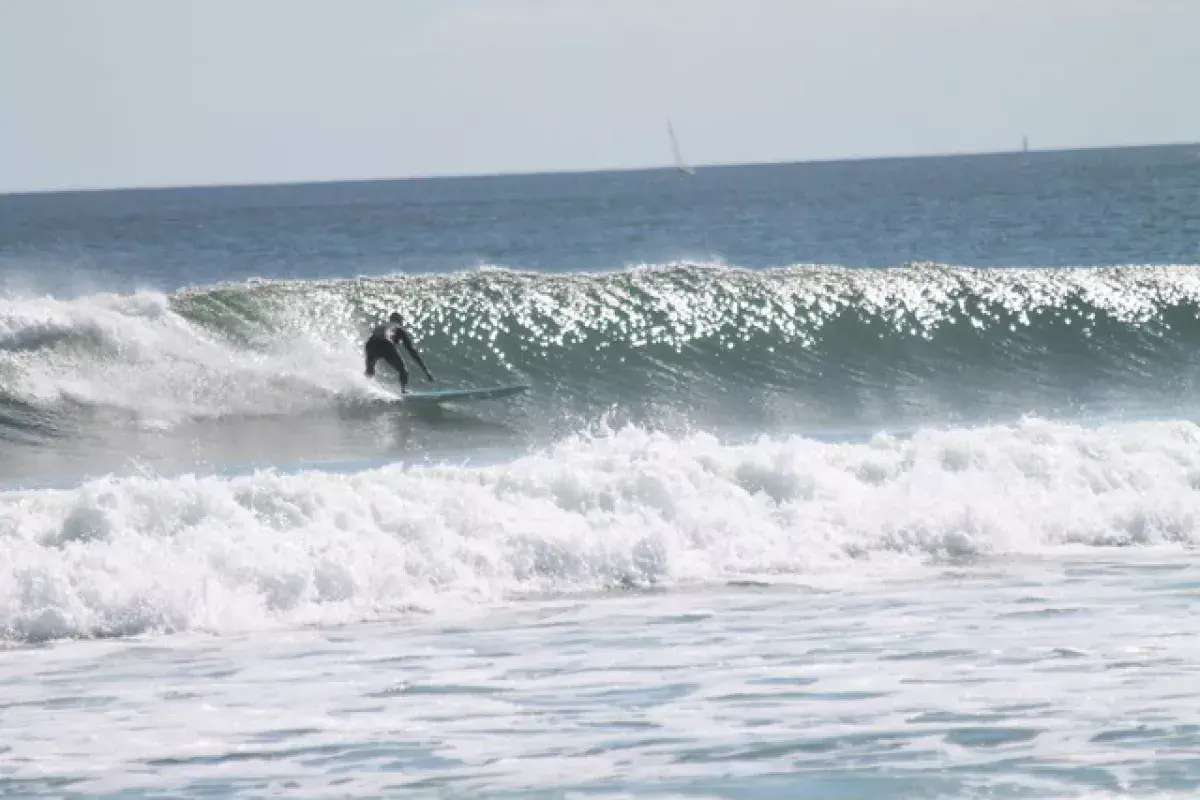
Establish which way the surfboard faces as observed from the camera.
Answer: facing to the right of the viewer
